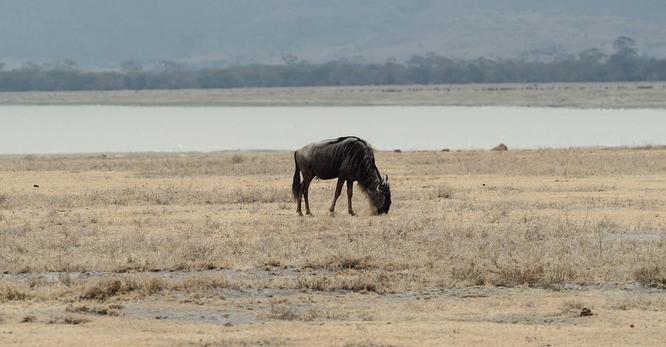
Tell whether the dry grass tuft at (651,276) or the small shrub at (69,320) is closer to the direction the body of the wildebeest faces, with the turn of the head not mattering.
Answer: the dry grass tuft

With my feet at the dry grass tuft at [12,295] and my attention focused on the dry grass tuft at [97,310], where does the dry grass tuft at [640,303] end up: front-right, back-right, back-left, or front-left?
front-left

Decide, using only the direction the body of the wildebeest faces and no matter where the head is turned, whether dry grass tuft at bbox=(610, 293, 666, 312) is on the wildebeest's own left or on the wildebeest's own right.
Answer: on the wildebeest's own right

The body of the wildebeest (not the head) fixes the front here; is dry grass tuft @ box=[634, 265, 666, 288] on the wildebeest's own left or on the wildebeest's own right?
on the wildebeest's own right

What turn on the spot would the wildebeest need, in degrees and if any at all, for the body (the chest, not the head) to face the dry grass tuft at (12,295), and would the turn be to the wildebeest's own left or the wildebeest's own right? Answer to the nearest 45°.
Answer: approximately 135° to the wildebeest's own right

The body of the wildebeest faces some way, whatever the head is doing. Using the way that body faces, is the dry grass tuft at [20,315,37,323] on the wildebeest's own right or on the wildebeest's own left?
on the wildebeest's own right

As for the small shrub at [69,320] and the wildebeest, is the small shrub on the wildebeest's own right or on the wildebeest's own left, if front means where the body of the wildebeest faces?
on the wildebeest's own right

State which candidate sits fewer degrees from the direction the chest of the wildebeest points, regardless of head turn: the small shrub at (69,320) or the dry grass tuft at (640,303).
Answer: the dry grass tuft

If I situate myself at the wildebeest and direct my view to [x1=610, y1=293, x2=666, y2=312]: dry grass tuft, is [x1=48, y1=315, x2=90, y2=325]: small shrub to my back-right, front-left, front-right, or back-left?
front-right

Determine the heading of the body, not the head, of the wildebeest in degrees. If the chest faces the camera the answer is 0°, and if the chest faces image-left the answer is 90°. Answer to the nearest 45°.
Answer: approximately 270°
